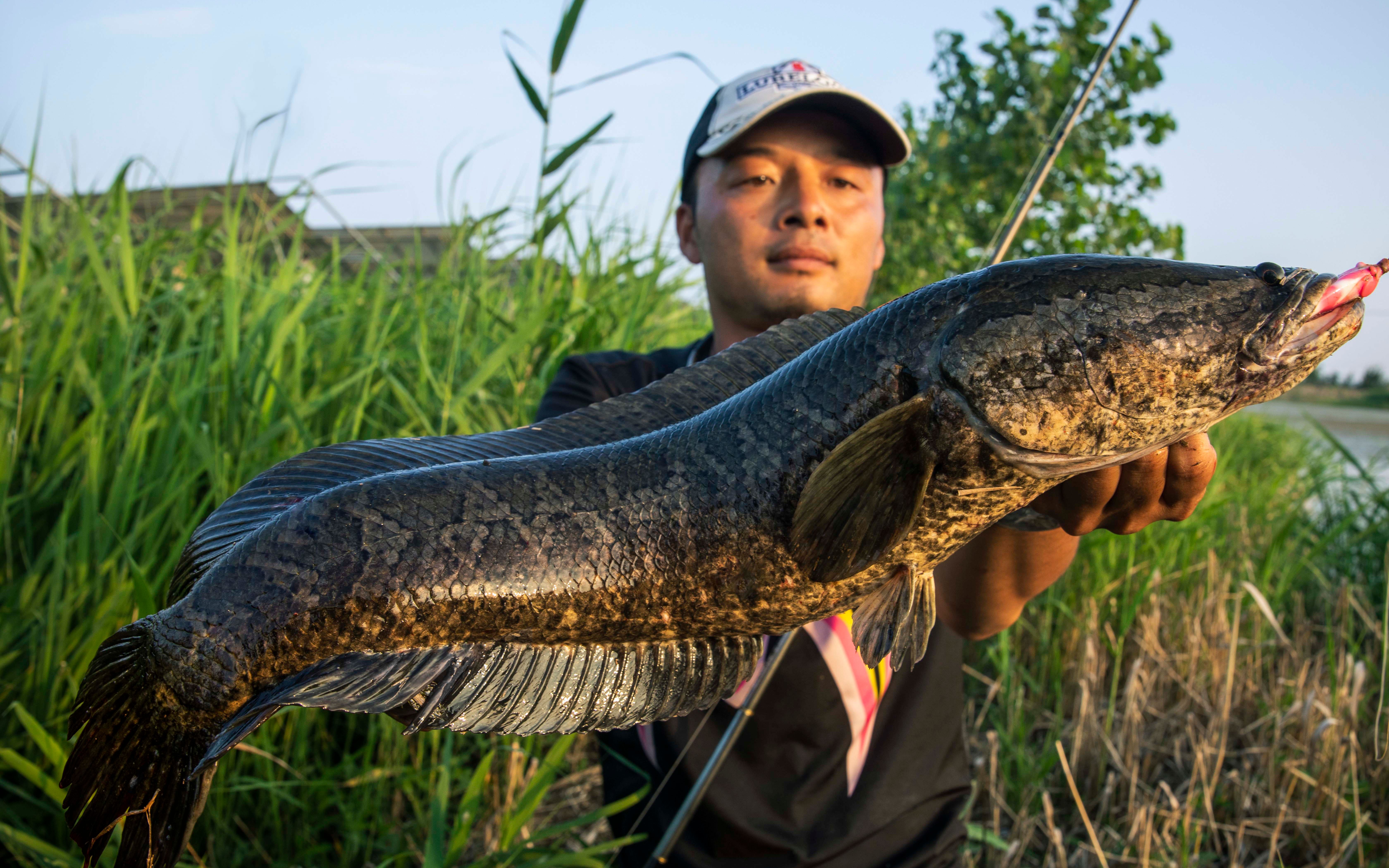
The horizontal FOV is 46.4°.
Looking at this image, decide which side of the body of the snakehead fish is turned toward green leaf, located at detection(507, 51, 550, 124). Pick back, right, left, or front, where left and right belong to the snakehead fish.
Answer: left

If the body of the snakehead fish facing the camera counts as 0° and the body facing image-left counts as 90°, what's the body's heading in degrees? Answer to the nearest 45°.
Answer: approximately 270°
